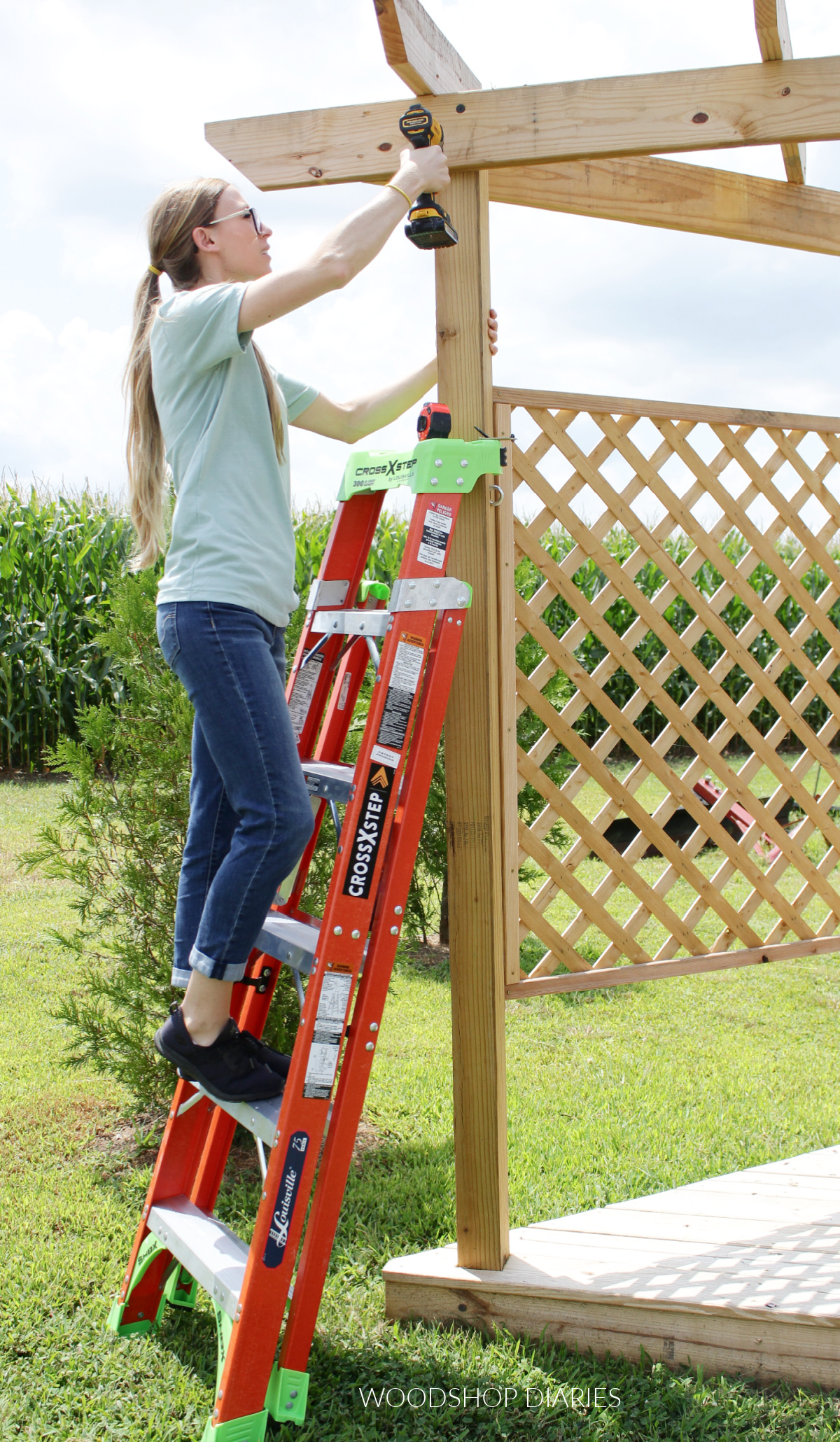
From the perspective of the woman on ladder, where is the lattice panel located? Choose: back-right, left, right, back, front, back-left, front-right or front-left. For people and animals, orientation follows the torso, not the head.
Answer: front-left

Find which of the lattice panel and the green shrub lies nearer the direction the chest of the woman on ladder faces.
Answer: the lattice panel

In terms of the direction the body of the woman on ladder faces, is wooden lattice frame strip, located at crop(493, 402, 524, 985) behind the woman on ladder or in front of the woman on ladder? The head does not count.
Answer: in front

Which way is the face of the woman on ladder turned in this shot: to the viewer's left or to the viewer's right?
to the viewer's right

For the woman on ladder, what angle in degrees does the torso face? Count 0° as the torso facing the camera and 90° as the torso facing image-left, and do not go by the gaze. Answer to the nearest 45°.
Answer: approximately 270°
